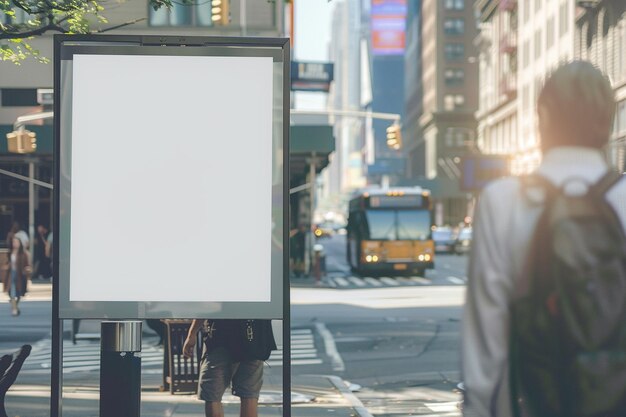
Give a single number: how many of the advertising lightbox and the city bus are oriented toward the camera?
2

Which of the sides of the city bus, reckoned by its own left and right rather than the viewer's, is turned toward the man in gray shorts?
front

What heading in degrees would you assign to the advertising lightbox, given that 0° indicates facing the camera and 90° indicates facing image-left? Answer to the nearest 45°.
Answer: approximately 0°

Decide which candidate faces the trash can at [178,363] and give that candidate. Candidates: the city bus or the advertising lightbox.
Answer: the city bus

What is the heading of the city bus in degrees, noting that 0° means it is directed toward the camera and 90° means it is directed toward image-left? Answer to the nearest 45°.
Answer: approximately 0°

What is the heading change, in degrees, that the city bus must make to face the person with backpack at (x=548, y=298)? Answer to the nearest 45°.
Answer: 0° — it already faces them

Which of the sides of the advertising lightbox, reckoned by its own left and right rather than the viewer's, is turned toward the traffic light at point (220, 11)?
back

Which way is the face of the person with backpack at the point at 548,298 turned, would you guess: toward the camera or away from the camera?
away from the camera

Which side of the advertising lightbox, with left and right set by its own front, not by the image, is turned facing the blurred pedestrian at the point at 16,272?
back

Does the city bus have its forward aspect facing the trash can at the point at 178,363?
yes

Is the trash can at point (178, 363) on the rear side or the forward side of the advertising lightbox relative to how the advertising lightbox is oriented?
on the rear side

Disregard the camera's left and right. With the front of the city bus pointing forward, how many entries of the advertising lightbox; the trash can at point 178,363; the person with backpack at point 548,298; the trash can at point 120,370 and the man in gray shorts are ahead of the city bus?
5

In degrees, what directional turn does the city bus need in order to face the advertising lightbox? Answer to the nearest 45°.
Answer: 0° — it already faces it
